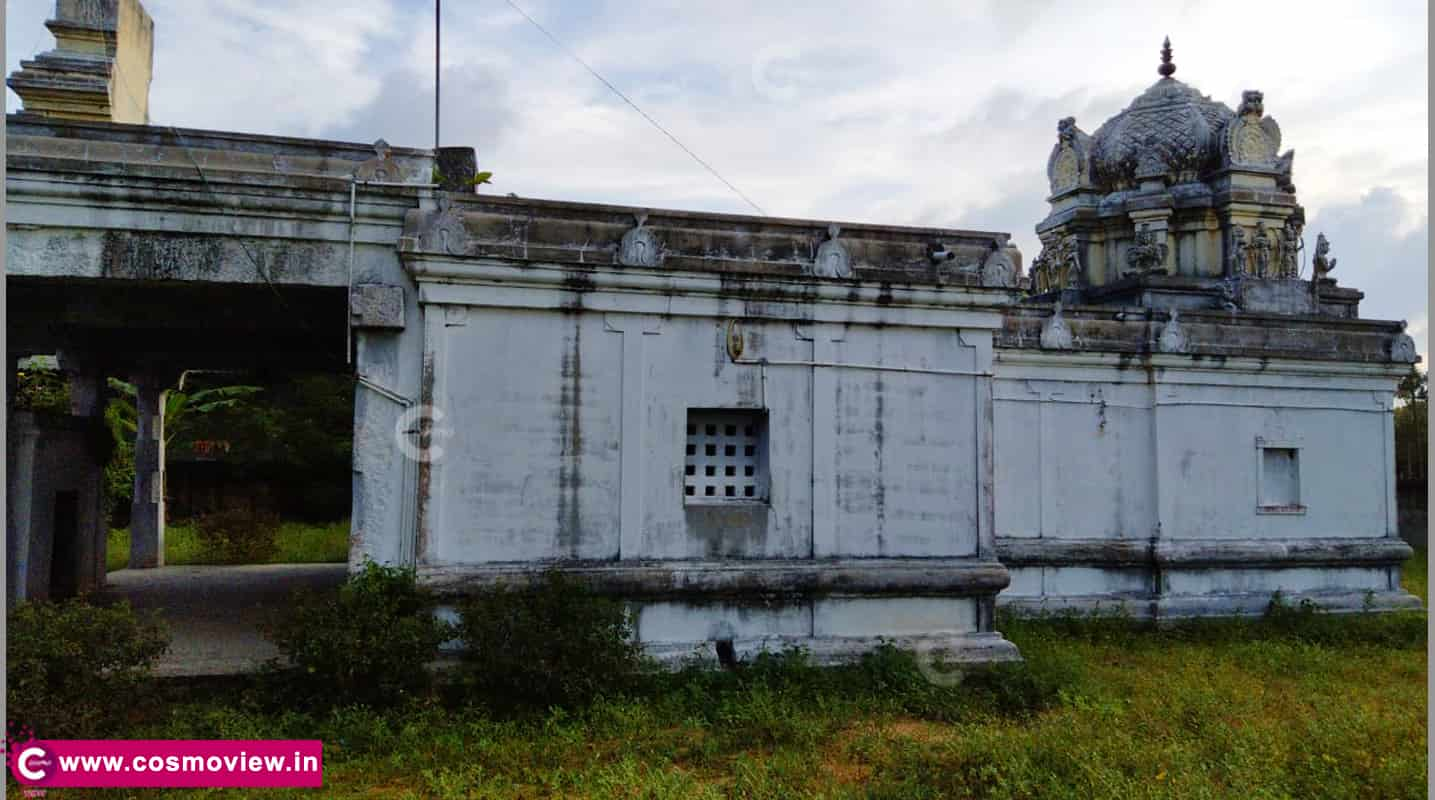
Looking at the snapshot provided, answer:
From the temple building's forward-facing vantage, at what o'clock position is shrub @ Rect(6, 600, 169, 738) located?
The shrub is roughly at 11 o'clock from the temple building.

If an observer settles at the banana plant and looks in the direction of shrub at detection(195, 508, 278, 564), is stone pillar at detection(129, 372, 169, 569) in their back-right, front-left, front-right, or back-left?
front-right

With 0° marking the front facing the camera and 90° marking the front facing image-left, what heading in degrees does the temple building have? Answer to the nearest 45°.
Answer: approximately 90°

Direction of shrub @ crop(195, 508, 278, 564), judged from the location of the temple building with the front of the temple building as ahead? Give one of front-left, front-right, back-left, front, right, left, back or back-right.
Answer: front-right

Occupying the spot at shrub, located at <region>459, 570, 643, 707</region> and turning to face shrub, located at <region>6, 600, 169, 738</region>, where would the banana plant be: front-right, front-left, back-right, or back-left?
front-right

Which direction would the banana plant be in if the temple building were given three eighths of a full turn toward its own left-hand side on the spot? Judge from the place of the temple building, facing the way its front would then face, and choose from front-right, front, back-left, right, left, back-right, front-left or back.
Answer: back
